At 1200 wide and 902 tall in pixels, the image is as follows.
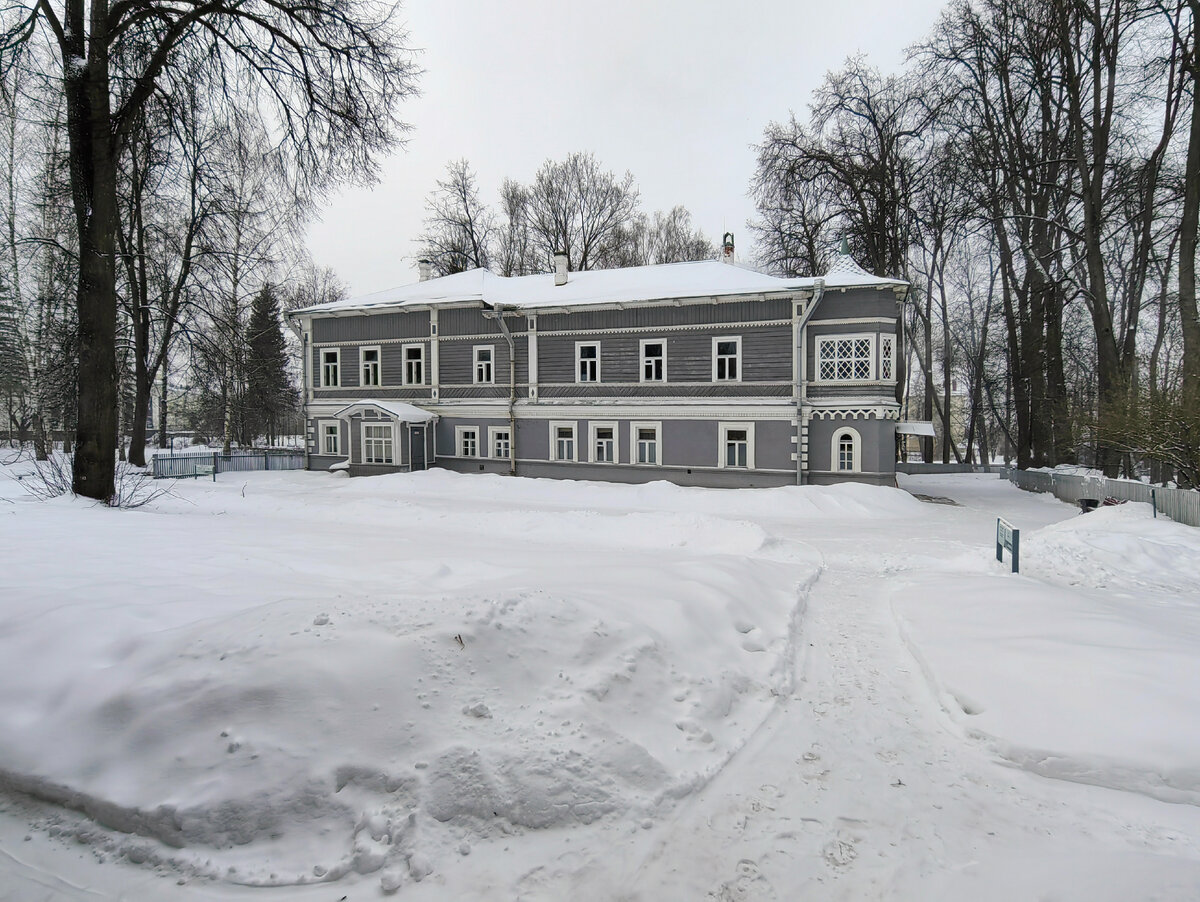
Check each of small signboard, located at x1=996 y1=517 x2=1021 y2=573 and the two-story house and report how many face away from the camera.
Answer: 0

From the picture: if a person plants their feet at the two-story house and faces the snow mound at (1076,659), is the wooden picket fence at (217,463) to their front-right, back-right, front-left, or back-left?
back-right

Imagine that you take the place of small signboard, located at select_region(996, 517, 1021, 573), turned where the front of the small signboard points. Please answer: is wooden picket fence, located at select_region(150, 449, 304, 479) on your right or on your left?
on your right

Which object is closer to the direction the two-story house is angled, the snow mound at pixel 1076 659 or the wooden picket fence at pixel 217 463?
the snow mound

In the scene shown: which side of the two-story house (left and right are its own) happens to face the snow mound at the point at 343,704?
front

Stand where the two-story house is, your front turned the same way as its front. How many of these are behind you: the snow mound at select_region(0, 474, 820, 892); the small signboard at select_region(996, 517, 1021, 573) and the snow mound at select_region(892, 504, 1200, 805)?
0

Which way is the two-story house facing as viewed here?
toward the camera

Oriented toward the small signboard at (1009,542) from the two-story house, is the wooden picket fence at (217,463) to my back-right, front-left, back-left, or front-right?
back-right

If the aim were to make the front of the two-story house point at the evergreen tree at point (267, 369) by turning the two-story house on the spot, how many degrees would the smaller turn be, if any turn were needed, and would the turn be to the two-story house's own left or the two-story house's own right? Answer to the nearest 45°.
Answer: approximately 135° to the two-story house's own right

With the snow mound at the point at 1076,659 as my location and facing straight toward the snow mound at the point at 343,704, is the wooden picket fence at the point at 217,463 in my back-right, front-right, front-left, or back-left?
front-right

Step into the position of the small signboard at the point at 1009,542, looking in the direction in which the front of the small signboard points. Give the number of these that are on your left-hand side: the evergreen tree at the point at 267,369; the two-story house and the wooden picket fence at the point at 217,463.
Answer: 0

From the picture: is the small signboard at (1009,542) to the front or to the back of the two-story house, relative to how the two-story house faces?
to the front

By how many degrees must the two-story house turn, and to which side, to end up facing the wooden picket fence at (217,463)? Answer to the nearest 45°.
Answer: approximately 90° to its right

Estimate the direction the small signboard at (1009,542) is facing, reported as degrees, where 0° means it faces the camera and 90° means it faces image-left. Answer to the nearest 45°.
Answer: approximately 45°

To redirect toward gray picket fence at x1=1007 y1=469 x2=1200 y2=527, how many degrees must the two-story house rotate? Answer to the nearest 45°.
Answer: approximately 45° to its left

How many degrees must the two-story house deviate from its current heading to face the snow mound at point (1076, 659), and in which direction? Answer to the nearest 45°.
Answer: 0° — it already faces it
